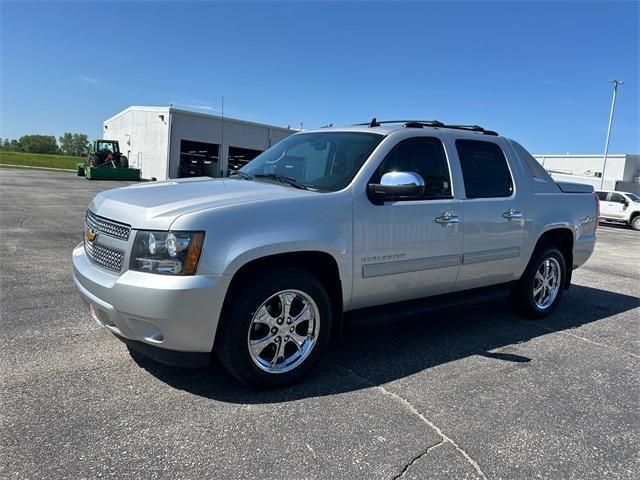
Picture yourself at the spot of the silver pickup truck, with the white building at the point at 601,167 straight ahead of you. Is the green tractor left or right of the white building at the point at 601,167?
left

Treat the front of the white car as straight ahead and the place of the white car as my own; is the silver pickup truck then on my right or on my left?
on my right

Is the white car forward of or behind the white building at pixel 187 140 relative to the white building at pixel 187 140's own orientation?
forward

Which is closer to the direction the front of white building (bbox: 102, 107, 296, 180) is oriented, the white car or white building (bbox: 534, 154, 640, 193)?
the white car

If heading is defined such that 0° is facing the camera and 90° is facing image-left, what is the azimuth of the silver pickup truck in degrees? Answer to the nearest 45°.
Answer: approximately 45°

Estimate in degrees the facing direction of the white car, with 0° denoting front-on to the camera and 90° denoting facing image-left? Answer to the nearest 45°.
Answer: approximately 315°

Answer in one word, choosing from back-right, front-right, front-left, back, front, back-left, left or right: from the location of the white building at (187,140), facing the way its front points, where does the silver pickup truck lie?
front-right

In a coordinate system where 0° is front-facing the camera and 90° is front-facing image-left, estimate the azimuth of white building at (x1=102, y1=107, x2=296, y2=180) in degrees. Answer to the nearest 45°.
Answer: approximately 315°
